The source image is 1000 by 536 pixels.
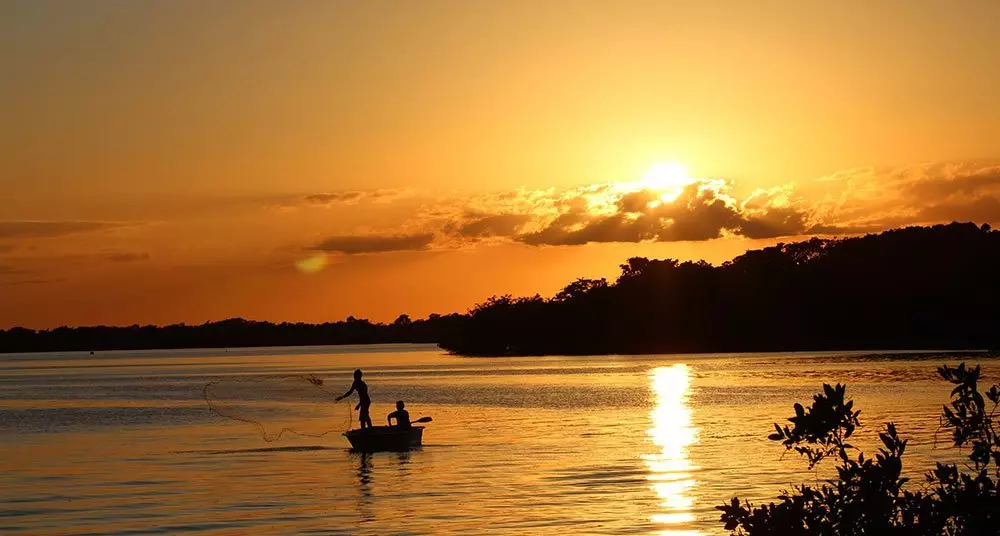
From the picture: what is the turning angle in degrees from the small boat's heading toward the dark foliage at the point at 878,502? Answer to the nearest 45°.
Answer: approximately 90° to its left

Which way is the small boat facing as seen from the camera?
to the viewer's left
